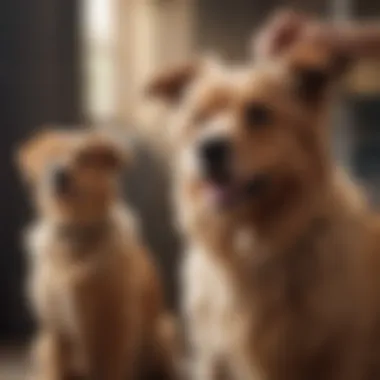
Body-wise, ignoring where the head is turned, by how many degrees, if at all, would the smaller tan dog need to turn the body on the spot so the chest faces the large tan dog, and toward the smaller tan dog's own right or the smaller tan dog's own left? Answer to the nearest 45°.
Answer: approximately 90° to the smaller tan dog's own left

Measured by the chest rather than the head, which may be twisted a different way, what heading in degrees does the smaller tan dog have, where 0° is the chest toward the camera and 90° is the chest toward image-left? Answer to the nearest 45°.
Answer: approximately 45°

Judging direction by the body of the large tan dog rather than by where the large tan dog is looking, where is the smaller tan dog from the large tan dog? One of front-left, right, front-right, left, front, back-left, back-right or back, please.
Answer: right

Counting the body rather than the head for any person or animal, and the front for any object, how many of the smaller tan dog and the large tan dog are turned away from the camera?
0
